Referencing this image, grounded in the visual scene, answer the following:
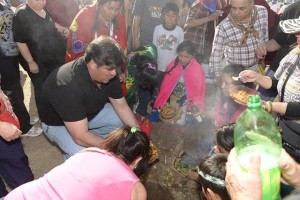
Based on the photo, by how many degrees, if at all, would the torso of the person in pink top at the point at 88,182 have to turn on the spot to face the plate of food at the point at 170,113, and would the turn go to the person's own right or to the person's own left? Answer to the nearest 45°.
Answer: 0° — they already face it

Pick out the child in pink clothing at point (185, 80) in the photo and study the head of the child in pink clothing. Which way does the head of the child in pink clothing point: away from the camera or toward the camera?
toward the camera

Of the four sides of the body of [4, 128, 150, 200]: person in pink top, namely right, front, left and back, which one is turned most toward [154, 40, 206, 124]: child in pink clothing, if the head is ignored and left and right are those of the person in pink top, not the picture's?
front

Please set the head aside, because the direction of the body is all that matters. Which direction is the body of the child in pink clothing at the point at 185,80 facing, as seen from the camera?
toward the camera
